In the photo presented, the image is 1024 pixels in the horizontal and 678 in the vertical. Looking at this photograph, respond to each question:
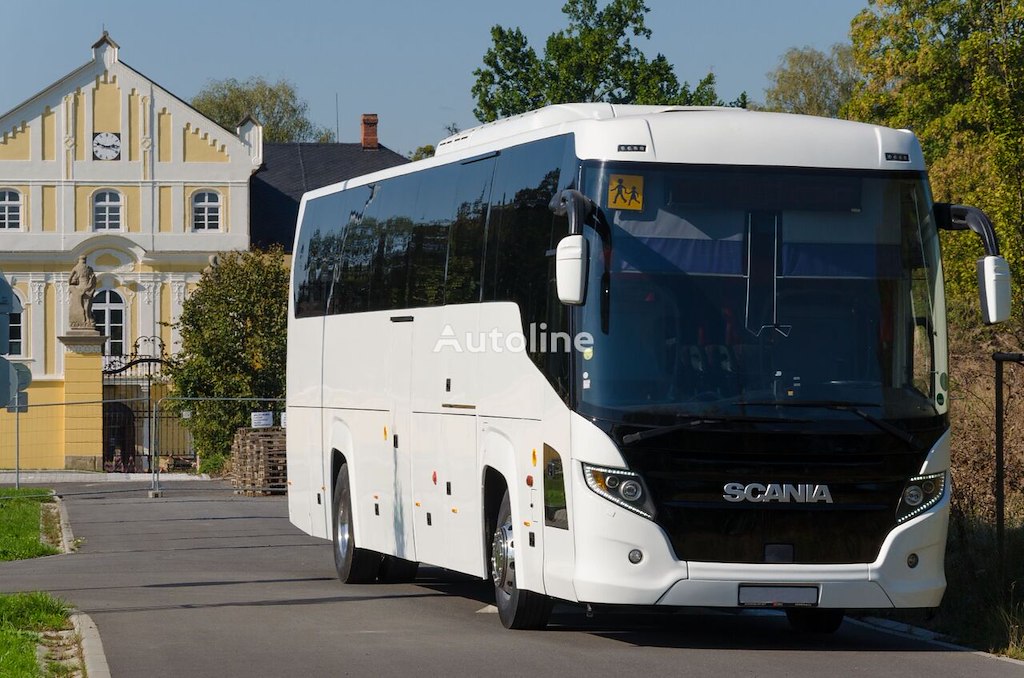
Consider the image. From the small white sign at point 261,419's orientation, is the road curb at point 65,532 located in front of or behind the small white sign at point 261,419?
in front

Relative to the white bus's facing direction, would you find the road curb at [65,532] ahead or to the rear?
to the rear

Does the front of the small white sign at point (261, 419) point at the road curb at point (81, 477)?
no

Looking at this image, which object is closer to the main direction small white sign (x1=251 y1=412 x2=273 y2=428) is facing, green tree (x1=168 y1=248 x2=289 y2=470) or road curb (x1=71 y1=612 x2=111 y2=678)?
the road curb

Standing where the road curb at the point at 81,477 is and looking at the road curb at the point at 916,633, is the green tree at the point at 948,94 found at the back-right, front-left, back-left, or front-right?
front-left

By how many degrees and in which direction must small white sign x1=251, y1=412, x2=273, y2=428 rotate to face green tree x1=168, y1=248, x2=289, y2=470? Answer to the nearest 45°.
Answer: approximately 180°

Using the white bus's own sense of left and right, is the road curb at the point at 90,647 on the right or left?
on its right

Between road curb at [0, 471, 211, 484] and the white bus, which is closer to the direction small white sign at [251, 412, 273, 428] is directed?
the white bus

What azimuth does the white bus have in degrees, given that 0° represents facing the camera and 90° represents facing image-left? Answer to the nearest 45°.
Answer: approximately 315°

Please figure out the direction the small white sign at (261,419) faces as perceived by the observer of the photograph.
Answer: facing the viewer

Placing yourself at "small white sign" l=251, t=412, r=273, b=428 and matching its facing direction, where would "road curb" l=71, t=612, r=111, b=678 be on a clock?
The road curb is roughly at 12 o'clock from the small white sign.

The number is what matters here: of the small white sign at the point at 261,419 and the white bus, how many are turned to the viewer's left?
0
